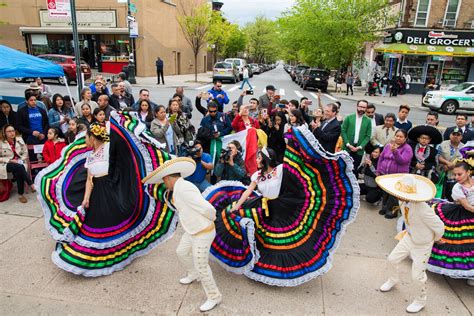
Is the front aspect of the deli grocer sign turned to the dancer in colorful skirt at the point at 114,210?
yes

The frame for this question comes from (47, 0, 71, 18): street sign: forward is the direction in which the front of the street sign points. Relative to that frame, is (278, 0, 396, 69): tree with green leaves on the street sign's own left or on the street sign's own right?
on the street sign's own left

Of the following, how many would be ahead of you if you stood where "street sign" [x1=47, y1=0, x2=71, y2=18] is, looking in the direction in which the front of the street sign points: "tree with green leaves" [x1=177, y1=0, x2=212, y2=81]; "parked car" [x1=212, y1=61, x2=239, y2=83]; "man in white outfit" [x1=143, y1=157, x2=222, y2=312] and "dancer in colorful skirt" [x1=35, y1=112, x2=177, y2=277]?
2

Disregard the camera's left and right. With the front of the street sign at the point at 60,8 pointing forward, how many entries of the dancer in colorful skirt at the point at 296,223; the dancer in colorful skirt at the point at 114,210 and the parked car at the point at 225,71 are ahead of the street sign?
2

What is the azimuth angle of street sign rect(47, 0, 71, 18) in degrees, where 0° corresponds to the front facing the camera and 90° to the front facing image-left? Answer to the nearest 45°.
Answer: approximately 0°

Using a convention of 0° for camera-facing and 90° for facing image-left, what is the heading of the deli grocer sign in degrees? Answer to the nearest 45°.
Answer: approximately 0°

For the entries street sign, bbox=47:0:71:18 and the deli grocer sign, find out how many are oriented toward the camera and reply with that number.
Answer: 2
